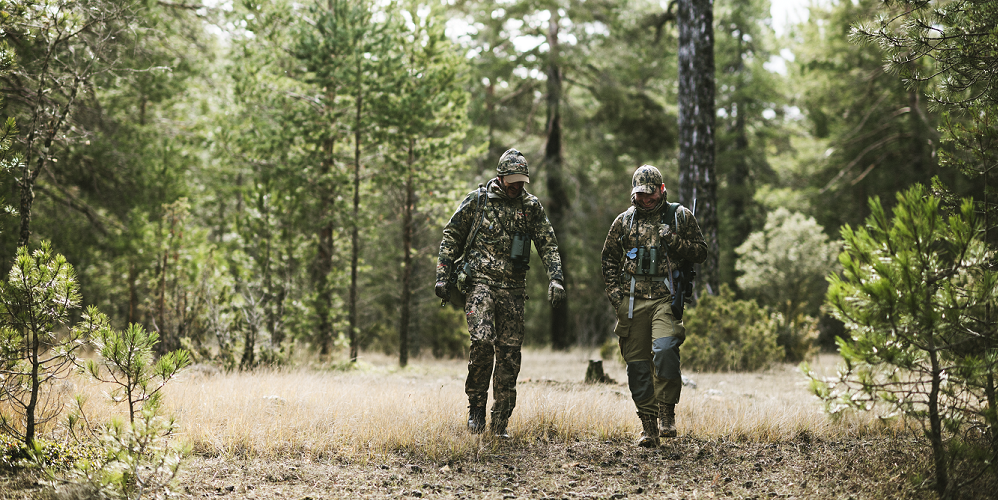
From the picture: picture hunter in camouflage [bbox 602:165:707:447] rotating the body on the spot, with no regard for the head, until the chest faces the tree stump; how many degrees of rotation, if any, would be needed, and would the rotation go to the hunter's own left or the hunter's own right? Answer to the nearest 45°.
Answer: approximately 180°

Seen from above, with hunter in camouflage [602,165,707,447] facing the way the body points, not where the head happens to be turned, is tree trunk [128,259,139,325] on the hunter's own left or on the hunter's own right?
on the hunter's own right

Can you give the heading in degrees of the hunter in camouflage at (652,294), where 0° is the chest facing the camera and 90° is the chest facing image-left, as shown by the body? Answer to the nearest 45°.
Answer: approximately 0°

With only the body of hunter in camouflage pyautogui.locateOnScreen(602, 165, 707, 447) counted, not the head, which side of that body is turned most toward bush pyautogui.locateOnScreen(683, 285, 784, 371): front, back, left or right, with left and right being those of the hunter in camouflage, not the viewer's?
back

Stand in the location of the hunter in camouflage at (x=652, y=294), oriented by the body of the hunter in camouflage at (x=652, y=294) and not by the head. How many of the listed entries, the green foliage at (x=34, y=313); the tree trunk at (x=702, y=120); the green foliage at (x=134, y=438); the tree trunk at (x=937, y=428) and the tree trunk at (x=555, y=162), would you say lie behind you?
2

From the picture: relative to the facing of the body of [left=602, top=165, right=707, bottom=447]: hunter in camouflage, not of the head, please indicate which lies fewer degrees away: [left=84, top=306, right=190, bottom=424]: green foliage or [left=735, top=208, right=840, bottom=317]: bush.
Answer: the green foliage

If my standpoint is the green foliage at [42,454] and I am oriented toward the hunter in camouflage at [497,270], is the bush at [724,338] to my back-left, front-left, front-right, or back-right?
front-left

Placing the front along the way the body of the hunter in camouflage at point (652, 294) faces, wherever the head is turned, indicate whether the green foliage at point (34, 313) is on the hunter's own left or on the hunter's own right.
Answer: on the hunter's own right

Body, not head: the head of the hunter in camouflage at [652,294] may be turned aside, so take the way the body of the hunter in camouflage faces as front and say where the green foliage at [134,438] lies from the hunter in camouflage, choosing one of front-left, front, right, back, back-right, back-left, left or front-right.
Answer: front-right

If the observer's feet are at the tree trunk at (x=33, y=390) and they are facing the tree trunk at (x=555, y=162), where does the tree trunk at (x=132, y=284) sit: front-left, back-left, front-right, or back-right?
front-left

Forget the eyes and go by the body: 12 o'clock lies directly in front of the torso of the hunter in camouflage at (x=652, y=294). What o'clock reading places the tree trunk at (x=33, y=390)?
The tree trunk is roughly at 2 o'clock from the hunter in camouflage.

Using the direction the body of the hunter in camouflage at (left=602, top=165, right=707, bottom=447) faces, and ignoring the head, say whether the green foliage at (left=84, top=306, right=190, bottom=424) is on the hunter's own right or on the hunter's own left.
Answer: on the hunter's own right

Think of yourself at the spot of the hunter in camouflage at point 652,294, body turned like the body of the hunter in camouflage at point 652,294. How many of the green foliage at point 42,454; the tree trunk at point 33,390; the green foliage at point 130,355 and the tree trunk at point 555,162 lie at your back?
1

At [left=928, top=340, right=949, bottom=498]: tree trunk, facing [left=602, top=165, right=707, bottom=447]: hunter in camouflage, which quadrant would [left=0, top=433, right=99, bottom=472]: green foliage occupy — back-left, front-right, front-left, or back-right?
front-left

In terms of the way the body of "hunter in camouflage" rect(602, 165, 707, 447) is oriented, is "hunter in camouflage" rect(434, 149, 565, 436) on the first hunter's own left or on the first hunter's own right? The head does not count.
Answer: on the first hunter's own right
